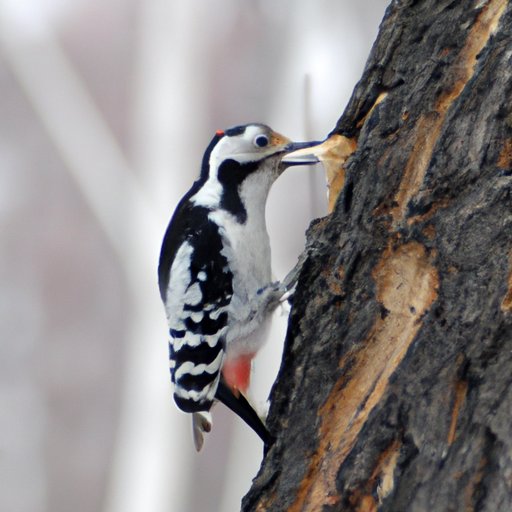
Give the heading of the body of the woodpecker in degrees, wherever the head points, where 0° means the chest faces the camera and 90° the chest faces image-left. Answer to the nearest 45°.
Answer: approximately 270°
